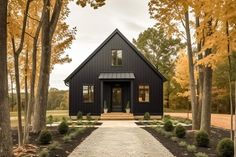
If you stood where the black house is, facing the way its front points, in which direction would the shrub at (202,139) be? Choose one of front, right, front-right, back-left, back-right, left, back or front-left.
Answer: front

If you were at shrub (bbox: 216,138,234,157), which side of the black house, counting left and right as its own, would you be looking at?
front

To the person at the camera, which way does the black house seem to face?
facing the viewer

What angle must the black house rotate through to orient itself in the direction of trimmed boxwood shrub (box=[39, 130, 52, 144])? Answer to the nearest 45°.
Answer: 0° — it already faces it

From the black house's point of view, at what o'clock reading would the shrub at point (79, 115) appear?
The shrub is roughly at 2 o'clock from the black house.

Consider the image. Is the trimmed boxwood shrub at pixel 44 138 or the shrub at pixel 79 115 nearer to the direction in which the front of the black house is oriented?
the trimmed boxwood shrub

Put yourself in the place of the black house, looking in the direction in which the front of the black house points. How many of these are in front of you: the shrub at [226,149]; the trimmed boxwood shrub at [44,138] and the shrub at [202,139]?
3
